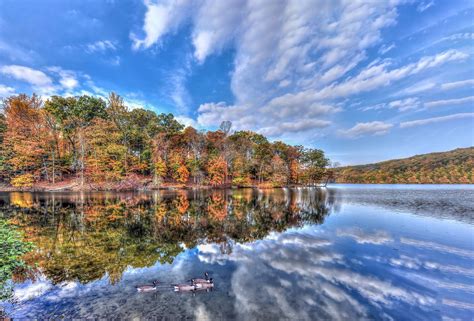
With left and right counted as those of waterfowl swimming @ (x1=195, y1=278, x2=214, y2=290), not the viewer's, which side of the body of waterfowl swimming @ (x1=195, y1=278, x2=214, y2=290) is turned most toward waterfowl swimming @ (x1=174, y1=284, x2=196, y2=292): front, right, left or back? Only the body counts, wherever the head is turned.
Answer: back

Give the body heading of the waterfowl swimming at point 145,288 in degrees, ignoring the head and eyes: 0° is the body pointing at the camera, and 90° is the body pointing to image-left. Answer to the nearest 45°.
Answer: approximately 270°

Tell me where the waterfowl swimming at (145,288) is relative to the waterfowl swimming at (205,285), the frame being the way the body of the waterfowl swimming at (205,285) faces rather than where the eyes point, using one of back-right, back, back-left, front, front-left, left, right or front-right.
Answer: back

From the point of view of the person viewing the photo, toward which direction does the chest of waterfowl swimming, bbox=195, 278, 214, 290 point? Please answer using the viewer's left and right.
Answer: facing to the right of the viewer

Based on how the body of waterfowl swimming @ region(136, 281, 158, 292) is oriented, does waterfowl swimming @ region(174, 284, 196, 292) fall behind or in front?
in front
